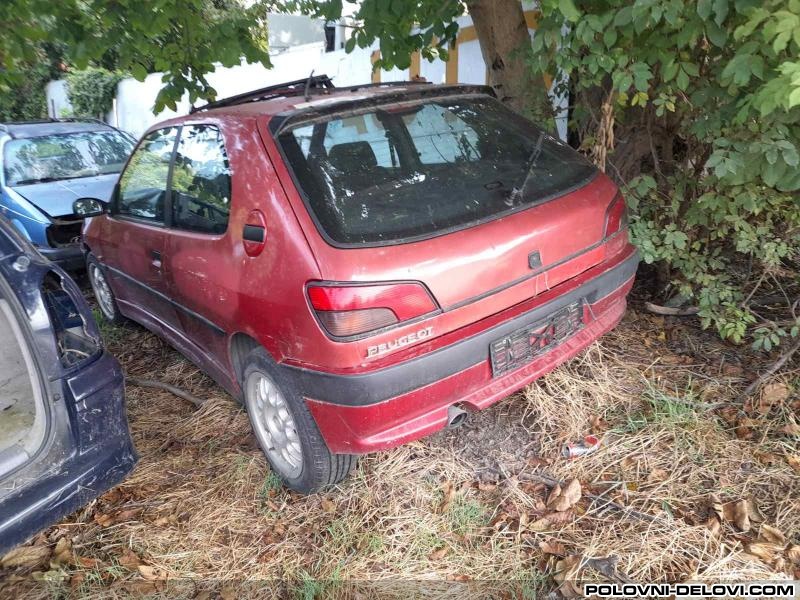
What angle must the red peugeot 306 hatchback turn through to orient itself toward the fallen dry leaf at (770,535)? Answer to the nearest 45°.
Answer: approximately 180°

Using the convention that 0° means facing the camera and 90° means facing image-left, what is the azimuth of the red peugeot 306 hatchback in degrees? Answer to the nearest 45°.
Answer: approximately 135°

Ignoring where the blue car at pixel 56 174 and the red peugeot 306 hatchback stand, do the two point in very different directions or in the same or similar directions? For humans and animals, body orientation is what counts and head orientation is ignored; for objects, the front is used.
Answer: very different directions

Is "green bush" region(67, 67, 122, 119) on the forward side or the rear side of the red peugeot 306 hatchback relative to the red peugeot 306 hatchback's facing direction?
on the forward side

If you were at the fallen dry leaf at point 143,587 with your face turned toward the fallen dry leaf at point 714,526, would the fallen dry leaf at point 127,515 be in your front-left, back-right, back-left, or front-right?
back-left

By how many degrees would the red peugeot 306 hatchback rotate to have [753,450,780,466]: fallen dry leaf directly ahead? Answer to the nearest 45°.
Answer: approximately 135° to its right

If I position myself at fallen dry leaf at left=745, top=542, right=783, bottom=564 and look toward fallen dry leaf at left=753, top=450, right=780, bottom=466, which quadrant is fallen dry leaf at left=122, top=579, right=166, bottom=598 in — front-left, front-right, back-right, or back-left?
back-left

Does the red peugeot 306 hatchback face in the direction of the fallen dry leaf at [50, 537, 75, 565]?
no

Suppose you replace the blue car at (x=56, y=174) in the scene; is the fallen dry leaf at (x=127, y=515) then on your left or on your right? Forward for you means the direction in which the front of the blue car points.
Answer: on your right

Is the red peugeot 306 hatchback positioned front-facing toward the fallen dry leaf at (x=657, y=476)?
no

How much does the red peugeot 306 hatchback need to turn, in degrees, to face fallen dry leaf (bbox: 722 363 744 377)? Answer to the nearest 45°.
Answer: approximately 135° to its right
